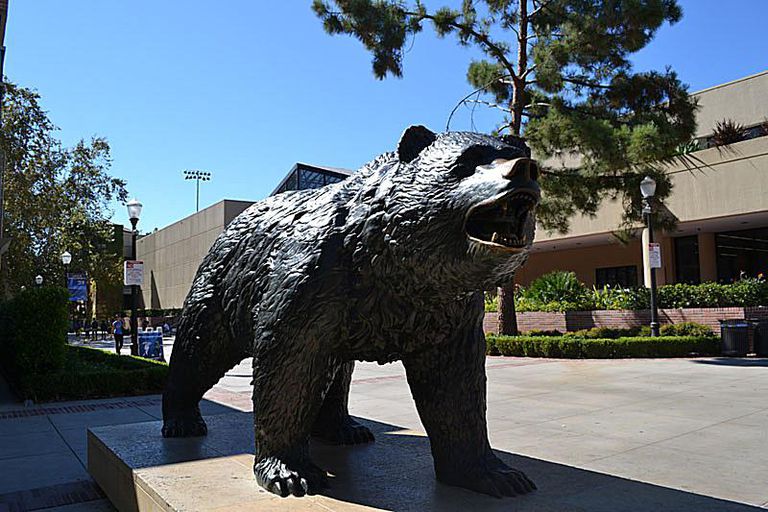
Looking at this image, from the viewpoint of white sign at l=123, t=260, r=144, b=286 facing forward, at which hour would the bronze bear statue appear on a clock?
The bronze bear statue is roughly at 12 o'clock from the white sign.

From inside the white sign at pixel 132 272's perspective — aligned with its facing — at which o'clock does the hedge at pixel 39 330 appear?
The hedge is roughly at 1 o'clock from the white sign.

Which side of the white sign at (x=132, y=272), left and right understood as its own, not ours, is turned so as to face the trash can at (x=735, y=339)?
left

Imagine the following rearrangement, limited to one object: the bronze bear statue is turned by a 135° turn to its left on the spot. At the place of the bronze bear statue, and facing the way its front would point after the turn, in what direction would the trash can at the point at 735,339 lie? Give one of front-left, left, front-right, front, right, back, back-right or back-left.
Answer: front-right

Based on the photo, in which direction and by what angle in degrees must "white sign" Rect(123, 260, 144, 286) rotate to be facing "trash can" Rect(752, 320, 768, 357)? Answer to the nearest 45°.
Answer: approximately 90° to its left

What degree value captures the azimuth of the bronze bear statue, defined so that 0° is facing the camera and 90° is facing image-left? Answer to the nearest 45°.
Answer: approximately 315°

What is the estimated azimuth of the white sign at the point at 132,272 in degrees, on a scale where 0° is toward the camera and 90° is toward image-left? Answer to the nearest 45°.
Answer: approximately 0°

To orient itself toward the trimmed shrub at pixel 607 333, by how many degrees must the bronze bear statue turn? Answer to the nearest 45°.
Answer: approximately 90° to its left

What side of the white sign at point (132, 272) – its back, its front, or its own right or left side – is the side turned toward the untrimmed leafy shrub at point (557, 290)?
left

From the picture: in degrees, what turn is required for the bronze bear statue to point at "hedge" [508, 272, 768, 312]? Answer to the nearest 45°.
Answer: approximately 90° to its left

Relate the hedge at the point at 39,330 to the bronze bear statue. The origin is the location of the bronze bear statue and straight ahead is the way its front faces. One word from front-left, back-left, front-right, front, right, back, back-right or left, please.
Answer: back

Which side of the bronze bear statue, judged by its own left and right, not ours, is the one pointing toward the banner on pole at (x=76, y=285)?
back

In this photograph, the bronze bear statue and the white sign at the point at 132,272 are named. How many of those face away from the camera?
0

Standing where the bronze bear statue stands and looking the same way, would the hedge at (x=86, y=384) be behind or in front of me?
behind
